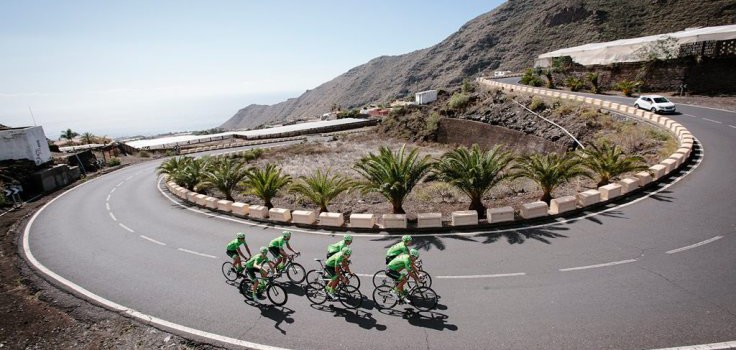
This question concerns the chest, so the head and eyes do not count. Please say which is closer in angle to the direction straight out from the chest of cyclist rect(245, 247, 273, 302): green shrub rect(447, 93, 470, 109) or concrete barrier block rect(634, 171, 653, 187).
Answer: the concrete barrier block

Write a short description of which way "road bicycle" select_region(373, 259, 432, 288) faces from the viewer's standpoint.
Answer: facing to the right of the viewer

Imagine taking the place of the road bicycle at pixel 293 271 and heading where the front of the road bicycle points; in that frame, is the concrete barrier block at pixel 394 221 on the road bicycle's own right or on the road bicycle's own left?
on the road bicycle's own left

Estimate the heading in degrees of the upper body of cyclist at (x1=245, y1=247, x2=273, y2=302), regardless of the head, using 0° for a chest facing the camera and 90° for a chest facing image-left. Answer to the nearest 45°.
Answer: approximately 315°

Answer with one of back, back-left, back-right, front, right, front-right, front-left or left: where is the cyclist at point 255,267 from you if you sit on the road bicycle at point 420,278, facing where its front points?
back

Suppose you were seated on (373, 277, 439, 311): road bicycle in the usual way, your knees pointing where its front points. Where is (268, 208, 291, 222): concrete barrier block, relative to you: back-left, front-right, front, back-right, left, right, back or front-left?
back-left

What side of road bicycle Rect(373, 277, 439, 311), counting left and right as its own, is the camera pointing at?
right
